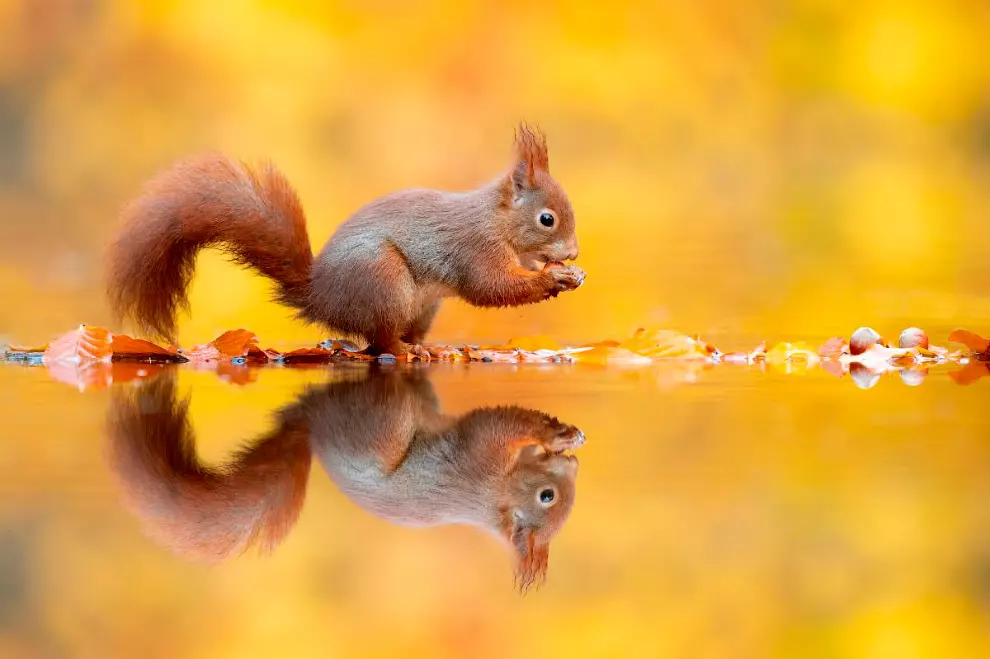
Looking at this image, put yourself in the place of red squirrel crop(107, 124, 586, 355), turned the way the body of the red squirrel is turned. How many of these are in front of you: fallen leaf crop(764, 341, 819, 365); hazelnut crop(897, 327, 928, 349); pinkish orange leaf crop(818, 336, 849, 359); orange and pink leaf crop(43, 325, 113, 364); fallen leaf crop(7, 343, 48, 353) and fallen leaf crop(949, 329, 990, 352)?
4

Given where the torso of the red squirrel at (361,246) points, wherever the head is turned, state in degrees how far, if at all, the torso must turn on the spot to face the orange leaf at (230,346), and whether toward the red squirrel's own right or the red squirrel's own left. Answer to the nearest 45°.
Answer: approximately 135° to the red squirrel's own left

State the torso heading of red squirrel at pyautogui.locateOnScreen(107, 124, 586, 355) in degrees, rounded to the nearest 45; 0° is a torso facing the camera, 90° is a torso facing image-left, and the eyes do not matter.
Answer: approximately 270°

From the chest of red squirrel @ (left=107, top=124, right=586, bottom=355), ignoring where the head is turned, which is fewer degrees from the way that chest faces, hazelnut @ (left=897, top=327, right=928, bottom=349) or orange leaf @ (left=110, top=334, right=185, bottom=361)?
the hazelnut

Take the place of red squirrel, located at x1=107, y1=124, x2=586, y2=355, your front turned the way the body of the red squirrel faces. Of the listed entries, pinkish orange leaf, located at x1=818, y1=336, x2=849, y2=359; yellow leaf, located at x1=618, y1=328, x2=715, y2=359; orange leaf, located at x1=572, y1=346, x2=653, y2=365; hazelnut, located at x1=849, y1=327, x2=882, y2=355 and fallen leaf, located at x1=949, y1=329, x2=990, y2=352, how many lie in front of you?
5

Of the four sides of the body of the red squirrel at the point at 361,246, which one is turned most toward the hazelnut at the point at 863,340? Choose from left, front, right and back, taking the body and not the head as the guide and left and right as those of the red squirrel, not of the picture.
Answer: front

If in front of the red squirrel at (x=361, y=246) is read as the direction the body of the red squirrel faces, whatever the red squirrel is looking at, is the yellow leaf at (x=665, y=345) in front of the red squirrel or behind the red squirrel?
in front

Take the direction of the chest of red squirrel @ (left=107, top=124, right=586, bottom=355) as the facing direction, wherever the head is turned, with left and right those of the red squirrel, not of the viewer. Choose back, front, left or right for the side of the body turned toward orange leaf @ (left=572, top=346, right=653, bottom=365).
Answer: front

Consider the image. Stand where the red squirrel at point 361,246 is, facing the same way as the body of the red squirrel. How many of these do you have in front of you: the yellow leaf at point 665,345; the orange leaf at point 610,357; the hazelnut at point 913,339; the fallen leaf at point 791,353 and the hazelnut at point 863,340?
5

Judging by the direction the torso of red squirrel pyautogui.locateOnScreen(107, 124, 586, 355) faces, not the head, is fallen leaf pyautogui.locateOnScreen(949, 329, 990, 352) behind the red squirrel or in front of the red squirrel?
in front

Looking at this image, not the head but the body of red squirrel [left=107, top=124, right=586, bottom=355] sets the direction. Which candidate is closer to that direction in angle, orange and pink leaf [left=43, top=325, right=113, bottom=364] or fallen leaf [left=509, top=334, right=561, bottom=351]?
the fallen leaf

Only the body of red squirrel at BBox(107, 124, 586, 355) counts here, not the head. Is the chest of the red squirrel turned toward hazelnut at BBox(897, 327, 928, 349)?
yes

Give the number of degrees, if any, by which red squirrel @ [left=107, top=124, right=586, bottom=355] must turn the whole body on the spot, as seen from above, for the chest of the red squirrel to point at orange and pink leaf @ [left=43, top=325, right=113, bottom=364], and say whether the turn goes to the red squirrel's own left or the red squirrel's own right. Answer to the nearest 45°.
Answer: approximately 135° to the red squirrel's own left

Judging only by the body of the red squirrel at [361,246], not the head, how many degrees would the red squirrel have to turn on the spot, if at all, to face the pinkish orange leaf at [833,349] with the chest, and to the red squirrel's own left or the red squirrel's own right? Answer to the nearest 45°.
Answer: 0° — it already faces it
